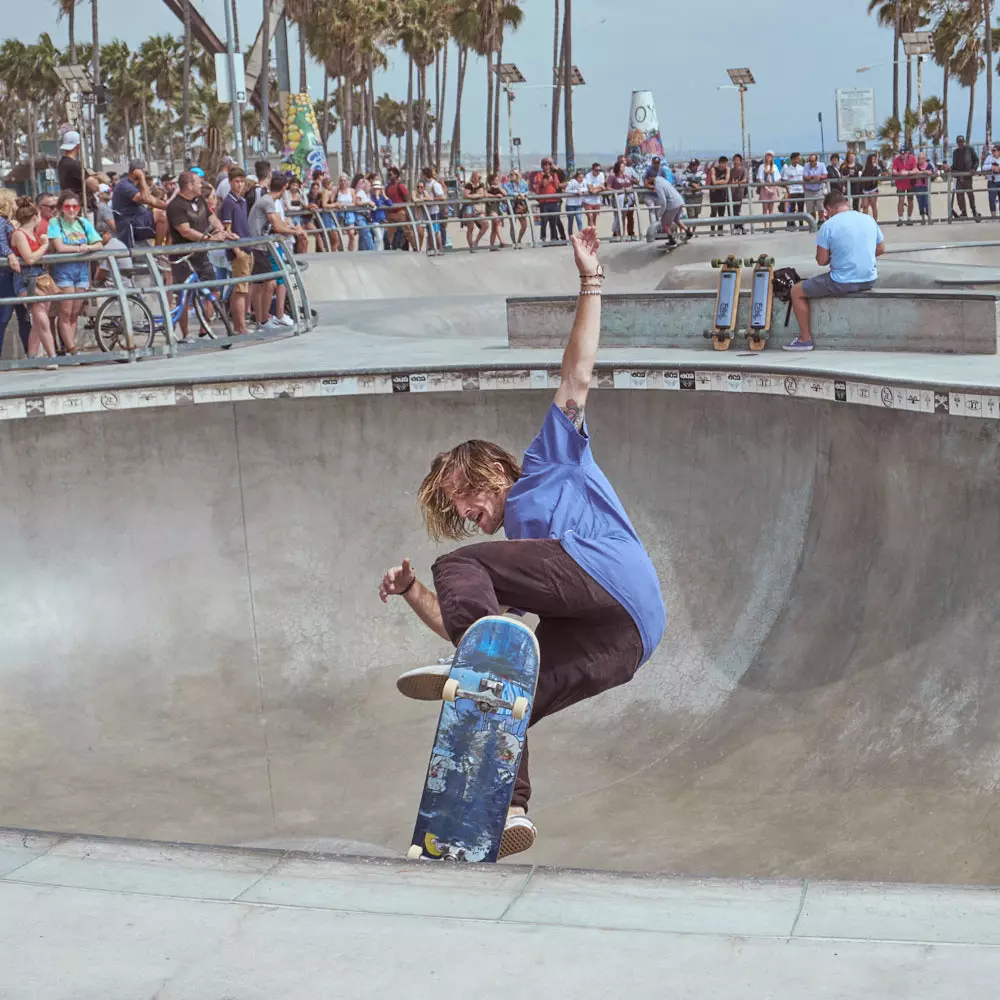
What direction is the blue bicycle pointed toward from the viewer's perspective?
to the viewer's right

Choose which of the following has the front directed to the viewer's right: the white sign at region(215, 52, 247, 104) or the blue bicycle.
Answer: the blue bicycle

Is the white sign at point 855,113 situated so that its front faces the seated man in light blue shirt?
yes

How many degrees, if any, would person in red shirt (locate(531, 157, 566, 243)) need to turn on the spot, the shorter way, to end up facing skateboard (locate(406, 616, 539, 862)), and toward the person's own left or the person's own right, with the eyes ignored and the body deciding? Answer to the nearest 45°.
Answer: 0° — they already face it

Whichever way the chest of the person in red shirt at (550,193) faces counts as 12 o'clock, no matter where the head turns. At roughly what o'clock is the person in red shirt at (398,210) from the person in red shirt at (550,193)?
the person in red shirt at (398,210) is roughly at 2 o'clock from the person in red shirt at (550,193).
